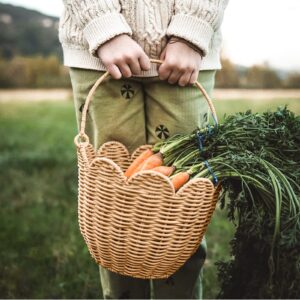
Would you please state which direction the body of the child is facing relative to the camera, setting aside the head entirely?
toward the camera
